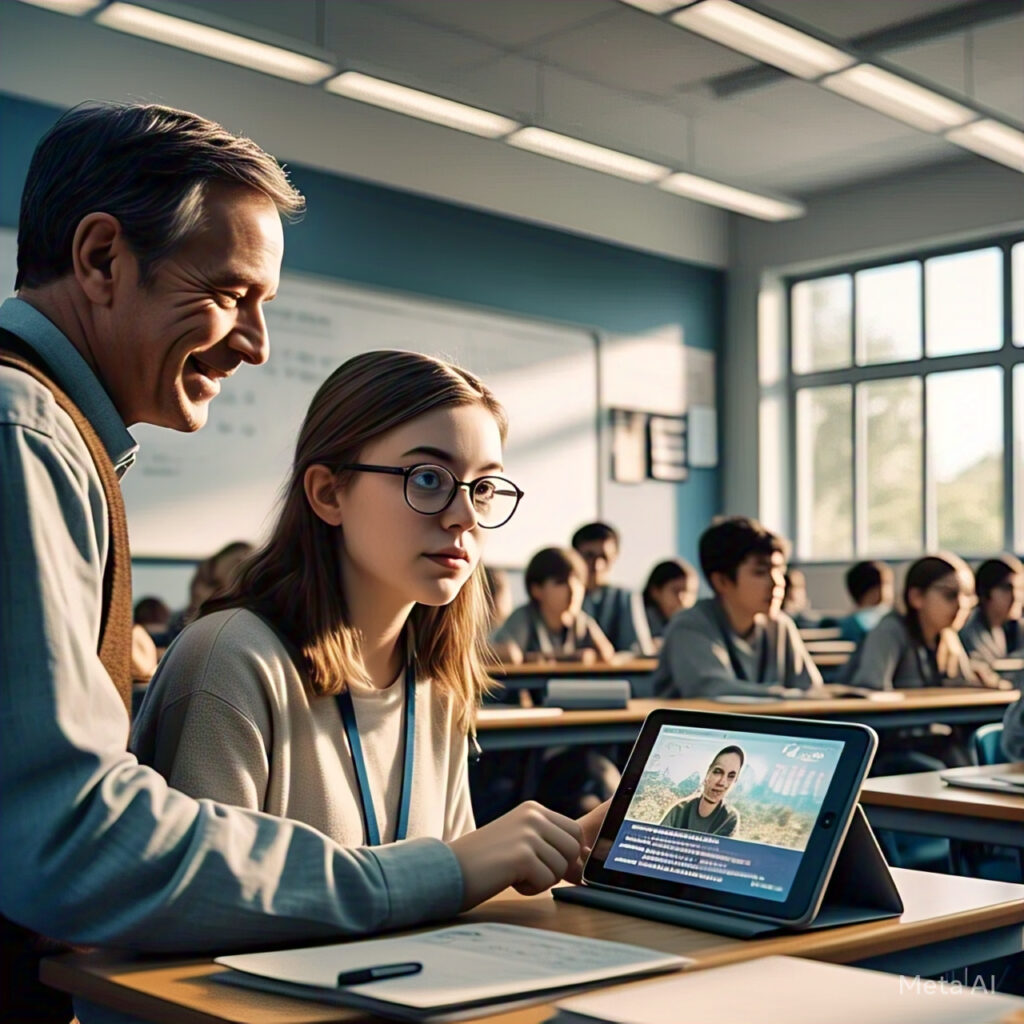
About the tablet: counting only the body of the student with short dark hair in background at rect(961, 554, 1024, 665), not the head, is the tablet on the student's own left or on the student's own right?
on the student's own right

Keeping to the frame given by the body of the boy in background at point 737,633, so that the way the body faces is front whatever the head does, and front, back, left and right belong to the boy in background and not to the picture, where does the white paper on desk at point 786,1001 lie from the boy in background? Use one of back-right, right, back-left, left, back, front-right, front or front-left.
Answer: front-right

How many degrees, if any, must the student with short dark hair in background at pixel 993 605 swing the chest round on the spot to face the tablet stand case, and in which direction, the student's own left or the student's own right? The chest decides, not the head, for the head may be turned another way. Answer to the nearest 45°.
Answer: approximately 45° to the student's own right

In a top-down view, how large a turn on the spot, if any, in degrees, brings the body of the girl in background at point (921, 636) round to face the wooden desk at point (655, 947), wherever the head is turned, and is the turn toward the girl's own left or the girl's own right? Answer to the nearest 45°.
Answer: approximately 45° to the girl's own right

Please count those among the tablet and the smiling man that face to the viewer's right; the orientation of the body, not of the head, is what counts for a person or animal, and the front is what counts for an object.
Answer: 1

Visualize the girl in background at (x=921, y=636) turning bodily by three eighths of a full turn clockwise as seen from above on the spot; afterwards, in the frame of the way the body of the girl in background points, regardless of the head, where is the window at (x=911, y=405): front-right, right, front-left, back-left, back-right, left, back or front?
right

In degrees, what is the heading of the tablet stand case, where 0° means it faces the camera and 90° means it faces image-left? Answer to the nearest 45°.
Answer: approximately 45°

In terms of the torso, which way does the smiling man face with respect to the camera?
to the viewer's right

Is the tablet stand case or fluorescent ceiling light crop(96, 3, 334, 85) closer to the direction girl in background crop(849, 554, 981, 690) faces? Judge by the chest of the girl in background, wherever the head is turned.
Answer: the tablet stand case

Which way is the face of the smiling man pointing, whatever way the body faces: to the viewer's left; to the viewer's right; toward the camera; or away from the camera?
to the viewer's right
